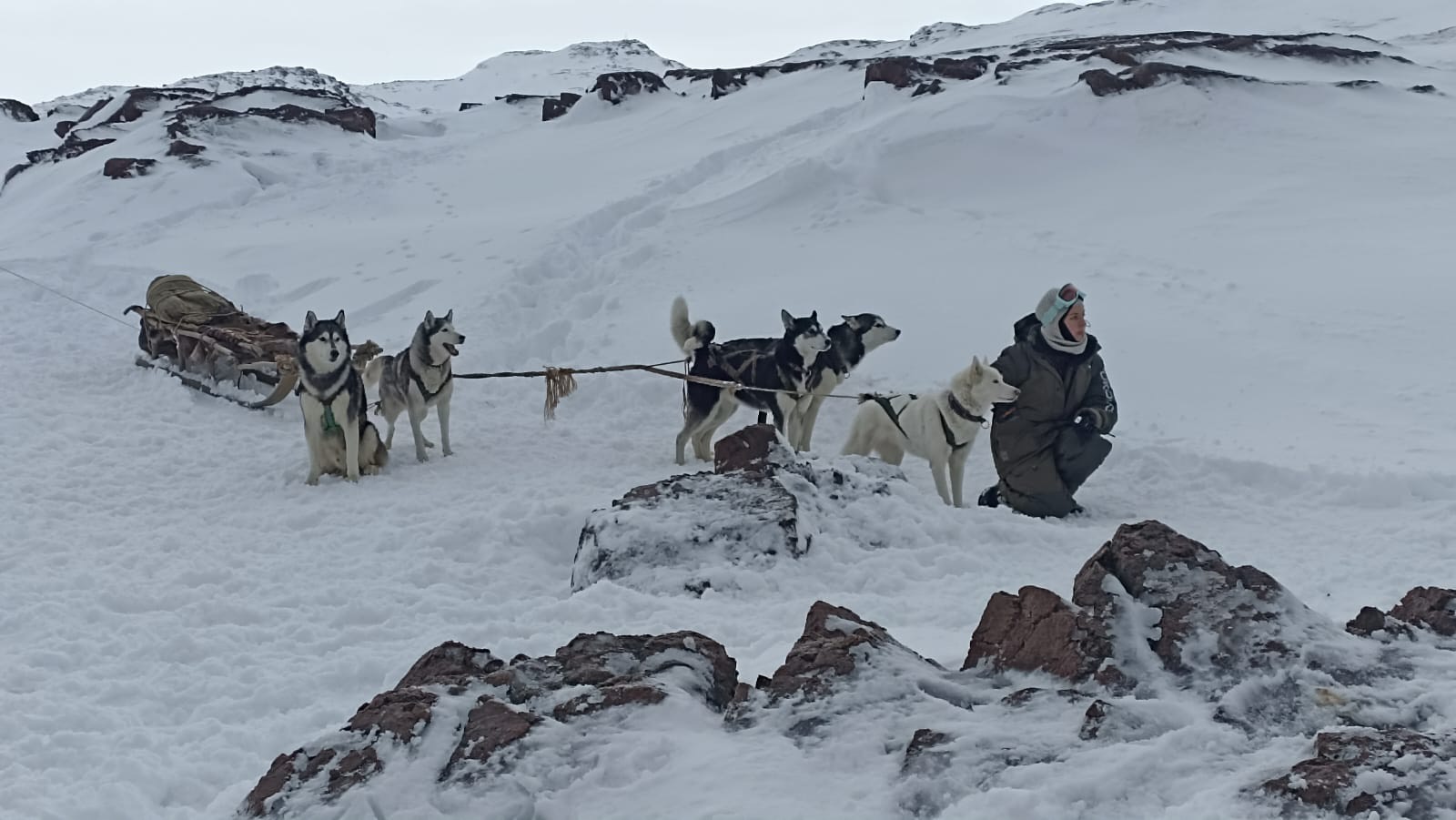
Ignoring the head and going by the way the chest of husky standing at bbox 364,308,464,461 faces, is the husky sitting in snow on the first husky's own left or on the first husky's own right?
on the first husky's own right

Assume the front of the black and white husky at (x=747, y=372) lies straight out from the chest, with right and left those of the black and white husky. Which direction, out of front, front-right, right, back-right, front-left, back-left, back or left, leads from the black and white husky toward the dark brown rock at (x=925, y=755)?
right

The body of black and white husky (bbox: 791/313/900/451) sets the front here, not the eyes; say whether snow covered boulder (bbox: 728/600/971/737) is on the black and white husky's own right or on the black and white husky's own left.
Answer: on the black and white husky's own right

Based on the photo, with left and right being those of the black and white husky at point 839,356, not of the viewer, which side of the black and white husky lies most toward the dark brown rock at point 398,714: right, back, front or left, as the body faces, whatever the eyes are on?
right

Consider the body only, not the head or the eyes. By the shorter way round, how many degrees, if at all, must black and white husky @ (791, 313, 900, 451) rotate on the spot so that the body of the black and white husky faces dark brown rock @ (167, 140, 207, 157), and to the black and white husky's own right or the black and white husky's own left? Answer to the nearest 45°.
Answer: approximately 135° to the black and white husky's own left

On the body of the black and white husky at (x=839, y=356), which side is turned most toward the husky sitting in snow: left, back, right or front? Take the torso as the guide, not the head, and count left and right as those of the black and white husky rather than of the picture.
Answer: back

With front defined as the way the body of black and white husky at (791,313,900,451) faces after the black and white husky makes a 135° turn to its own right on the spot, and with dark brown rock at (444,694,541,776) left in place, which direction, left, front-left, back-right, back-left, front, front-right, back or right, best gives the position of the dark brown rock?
front-left

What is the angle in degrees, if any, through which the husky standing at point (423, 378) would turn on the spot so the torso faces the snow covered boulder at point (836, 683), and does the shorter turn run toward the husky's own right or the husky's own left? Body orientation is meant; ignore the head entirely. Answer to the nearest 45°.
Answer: approximately 45° to the husky's own right

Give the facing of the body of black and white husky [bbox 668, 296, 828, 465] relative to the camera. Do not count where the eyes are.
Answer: to the viewer's right

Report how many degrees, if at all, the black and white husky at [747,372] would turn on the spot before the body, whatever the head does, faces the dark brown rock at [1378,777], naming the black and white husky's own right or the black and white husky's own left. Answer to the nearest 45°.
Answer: approximately 90° to the black and white husky's own right

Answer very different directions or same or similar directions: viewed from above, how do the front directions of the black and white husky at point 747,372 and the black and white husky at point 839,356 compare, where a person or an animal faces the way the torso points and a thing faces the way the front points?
same or similar directions

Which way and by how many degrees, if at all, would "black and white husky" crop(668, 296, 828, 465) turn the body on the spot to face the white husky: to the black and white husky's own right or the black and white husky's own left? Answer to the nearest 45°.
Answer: approximately 45° to the black and white husky's own right

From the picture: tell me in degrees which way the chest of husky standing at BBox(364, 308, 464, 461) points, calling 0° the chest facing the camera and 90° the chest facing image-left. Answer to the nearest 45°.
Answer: approximately 315°

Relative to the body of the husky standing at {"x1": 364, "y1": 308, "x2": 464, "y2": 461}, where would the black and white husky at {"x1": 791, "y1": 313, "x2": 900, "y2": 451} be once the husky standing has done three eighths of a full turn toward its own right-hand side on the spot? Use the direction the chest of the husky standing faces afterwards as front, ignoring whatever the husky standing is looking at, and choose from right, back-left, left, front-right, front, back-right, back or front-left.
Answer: back

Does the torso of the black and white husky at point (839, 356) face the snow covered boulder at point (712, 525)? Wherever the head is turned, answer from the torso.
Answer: no

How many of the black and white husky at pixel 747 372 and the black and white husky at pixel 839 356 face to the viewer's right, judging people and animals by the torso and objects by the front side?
2

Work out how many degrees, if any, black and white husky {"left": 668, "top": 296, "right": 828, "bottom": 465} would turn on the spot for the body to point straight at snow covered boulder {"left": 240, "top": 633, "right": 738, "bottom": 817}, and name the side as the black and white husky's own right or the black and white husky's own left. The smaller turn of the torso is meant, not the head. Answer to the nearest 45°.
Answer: approximately 90° to the black and white husky's own right

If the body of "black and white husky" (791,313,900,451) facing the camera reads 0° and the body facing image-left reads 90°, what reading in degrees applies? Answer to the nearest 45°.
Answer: approximately 270°
